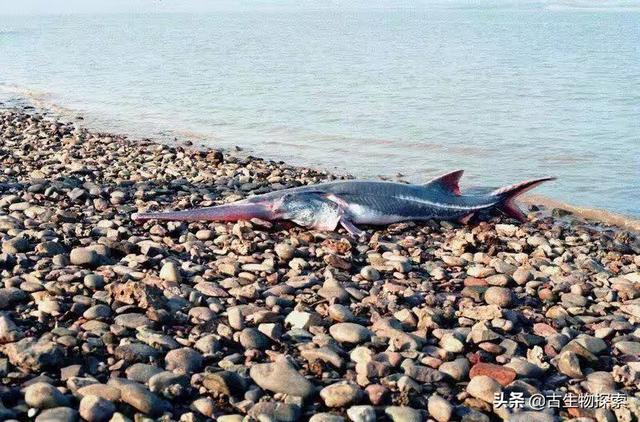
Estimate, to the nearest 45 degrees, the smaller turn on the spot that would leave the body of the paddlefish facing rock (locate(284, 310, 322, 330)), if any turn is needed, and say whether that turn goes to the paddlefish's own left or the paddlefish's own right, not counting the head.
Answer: approximately 90° to the paddlefish's own left

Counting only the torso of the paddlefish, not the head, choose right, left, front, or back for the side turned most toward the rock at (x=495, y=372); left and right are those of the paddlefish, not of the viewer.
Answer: left

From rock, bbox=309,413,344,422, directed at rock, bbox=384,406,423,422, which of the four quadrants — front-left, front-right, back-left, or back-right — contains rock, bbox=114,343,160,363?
back-left

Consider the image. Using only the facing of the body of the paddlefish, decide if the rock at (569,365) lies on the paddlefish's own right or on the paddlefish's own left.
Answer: on the paddlefish's own left

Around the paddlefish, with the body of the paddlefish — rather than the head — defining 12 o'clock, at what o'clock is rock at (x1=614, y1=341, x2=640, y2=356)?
The rock is roughly at 8 o'clock from the paddlefish.

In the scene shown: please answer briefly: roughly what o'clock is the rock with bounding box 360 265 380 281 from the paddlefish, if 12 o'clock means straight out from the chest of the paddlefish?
The rock is roughly at 9 o'clock from the paddlefish.

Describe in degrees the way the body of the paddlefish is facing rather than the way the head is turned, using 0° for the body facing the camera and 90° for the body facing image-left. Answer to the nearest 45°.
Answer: approximately 90°

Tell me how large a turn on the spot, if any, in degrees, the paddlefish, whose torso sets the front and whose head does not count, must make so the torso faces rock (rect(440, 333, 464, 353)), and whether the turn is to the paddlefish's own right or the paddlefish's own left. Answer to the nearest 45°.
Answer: approximately 90° to the paddlefish's own left

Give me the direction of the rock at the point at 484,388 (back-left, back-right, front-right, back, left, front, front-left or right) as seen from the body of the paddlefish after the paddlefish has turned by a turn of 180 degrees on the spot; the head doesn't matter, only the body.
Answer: right

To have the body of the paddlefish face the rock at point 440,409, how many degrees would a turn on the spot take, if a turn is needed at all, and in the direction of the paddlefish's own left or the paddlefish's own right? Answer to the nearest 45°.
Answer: approximately 90° to the paddlefish's own left

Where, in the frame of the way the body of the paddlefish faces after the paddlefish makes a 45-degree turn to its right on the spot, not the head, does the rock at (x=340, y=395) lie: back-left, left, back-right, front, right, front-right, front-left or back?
back-left

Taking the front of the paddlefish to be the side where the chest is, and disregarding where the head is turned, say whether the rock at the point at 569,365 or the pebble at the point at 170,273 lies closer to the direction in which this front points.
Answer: the pebble

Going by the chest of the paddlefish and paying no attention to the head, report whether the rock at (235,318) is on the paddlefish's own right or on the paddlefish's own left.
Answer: on the paddlefish's own left

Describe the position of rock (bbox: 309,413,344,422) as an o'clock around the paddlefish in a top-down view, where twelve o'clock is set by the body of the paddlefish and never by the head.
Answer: The rock is roughly at 9 o'clock from the paddlefish.

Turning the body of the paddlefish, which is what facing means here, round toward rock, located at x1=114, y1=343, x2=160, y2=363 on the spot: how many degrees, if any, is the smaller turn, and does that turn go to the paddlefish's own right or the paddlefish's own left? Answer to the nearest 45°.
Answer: approximately 90° to the paddlefish's own left
